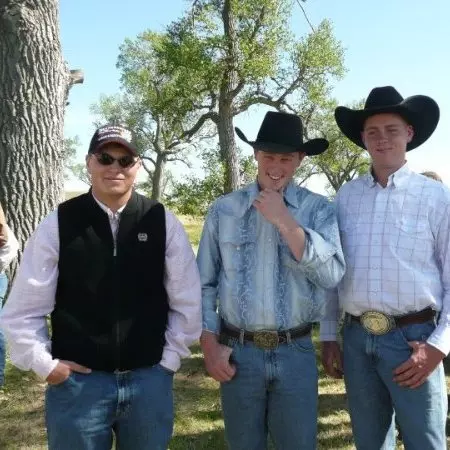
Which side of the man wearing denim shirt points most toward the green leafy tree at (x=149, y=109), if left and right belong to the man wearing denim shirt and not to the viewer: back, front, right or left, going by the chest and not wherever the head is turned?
back

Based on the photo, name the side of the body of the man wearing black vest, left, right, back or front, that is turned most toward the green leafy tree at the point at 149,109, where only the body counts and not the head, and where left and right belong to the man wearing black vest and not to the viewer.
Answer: back

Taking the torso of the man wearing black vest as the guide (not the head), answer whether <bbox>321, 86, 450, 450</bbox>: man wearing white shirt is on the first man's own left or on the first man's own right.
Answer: on the first man's own left

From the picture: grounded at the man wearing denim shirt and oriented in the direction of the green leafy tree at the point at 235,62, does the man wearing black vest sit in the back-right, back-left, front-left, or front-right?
back-left

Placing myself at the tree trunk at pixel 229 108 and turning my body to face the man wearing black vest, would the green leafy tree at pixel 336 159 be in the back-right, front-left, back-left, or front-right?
back-left

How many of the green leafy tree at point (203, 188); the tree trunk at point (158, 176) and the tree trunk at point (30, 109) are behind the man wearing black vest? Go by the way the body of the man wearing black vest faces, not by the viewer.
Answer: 3

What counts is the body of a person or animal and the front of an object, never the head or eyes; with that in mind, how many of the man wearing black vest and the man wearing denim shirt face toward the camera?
2

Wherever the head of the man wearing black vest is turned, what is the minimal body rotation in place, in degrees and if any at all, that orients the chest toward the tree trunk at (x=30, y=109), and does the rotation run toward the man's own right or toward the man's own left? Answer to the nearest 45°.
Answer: approximately 180°

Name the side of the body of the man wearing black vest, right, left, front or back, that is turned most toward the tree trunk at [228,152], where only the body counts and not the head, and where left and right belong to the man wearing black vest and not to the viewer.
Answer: back

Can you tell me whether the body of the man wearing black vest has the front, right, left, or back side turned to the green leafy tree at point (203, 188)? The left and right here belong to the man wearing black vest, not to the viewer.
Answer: back

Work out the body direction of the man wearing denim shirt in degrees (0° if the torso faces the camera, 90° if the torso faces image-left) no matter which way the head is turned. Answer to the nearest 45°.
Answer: approximately 0°

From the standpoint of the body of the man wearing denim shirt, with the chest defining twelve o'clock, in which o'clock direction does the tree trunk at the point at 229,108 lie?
The tree trunk is roughly at 6 o'clock from the man wearing denim shirt.
